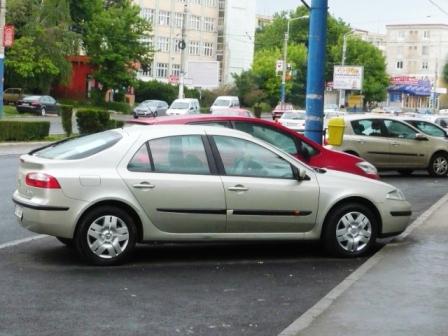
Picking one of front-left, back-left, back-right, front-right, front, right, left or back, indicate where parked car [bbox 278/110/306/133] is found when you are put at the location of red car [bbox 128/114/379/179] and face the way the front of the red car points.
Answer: left

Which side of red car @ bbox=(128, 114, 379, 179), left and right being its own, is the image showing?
right

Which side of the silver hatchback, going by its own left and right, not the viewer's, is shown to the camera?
right

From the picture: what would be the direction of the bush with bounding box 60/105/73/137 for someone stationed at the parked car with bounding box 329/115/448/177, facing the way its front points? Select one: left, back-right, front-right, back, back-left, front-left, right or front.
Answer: back-left

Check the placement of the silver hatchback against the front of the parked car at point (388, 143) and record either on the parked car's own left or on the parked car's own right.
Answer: on the parked car's own right

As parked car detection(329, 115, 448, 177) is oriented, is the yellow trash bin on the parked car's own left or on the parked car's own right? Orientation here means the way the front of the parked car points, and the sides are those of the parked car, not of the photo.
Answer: on the parked car's own right

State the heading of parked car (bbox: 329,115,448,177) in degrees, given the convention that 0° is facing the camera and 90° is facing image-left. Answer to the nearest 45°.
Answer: approximately 270°

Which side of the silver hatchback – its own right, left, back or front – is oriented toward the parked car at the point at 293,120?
left

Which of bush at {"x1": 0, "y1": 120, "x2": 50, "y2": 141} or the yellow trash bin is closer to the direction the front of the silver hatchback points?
the yellow trash bin

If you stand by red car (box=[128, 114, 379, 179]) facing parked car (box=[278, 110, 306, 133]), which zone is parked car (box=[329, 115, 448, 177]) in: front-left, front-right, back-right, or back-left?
front-right

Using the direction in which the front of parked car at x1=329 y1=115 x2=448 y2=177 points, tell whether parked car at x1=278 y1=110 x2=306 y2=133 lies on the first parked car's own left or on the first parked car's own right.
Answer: on the first parked car's own left
